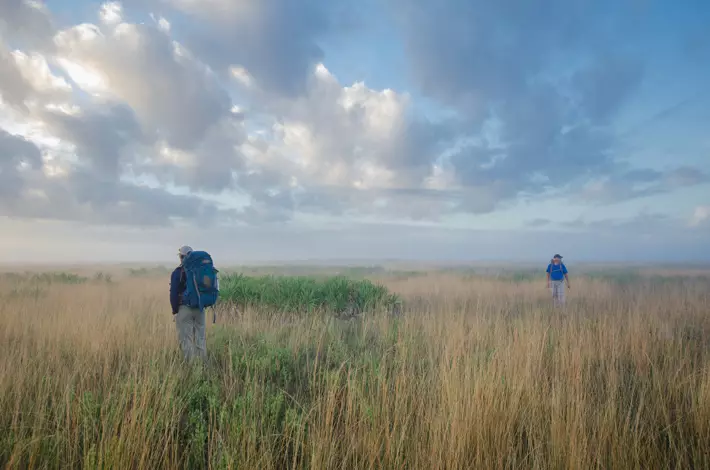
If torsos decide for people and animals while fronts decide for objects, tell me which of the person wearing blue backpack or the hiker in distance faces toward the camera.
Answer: the hiker in distance

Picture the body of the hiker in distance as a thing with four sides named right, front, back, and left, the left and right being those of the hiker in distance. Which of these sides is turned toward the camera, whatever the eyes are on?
front

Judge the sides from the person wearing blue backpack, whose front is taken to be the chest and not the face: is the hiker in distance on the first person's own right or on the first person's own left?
on the first person's own right

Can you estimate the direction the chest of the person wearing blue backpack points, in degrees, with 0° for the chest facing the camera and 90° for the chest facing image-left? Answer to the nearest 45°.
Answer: approximately 135°

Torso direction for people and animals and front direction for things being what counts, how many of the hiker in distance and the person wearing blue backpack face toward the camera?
1

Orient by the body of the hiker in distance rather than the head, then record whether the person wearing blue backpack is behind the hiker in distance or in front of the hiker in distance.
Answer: in front
